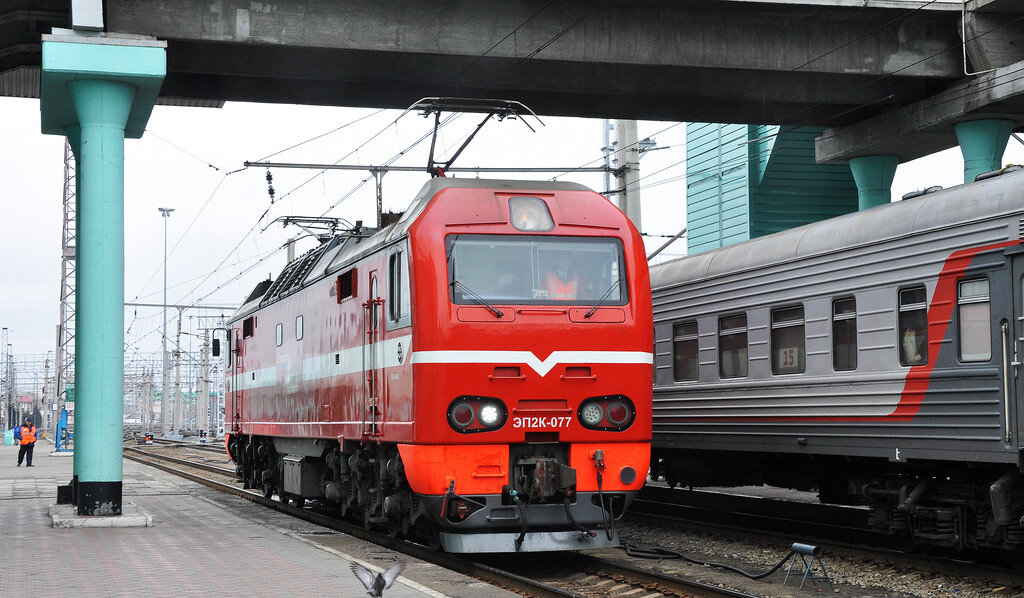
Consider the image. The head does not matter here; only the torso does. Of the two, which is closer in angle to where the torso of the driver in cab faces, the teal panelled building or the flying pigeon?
the flying pigeon

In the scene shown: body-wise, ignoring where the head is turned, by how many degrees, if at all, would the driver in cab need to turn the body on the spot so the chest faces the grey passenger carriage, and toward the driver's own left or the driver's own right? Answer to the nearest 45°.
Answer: approximately 90° to the driver's own left

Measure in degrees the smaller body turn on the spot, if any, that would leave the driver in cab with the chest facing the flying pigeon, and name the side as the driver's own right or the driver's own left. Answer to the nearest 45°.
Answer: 0° — they already face it

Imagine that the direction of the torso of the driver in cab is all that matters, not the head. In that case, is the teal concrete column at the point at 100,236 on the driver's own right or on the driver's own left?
on the driver's own right

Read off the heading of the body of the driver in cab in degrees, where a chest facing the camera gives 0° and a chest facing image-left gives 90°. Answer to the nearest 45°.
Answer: approximately 0°
